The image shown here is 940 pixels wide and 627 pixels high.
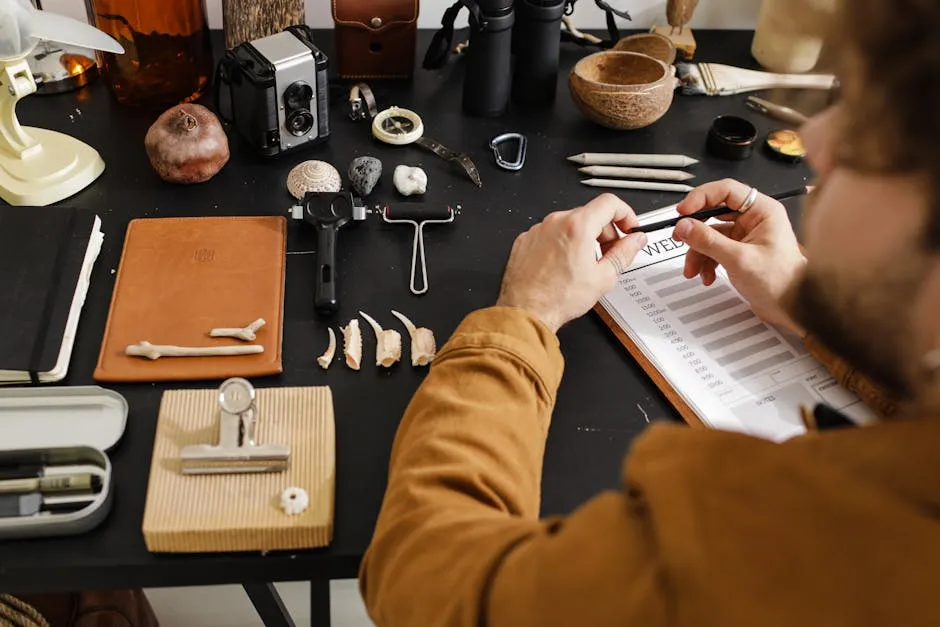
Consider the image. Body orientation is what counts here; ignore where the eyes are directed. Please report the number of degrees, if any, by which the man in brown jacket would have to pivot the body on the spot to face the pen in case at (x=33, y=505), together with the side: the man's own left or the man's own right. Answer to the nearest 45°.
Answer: approximately 45° to the man's own left

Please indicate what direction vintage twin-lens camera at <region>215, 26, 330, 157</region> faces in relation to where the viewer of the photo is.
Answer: facing the viewer and to the right of the viewer

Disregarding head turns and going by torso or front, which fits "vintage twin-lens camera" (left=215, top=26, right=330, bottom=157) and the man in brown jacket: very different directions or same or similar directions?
very different directions

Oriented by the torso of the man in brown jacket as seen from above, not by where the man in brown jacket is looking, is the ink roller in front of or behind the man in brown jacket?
in front

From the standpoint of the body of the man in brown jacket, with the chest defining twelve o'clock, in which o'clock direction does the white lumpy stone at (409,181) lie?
The white lumpy stone is roughly at 12 o'clock from the man in brown jacket.

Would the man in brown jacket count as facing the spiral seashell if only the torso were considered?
yes

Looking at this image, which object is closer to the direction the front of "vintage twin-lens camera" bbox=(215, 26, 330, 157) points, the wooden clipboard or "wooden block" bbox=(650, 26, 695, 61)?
the wooden clipboard

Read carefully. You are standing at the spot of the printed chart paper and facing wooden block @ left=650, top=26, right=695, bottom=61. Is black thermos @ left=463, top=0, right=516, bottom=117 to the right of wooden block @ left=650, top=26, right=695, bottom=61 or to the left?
left

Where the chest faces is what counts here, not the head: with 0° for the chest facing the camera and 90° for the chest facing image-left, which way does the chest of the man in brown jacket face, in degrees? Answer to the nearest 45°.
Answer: approximately 135°

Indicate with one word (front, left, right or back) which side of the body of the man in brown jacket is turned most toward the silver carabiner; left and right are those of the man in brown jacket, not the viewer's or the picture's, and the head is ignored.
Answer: front

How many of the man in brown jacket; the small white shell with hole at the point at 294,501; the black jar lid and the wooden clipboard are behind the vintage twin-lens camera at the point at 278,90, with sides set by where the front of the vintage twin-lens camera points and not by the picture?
0

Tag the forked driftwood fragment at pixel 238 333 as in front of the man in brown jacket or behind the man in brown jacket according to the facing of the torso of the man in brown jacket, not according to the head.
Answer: in front

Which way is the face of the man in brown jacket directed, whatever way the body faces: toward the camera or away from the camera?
away from the camera

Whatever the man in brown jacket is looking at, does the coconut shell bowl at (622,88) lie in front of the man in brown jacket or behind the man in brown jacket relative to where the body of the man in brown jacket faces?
in front
